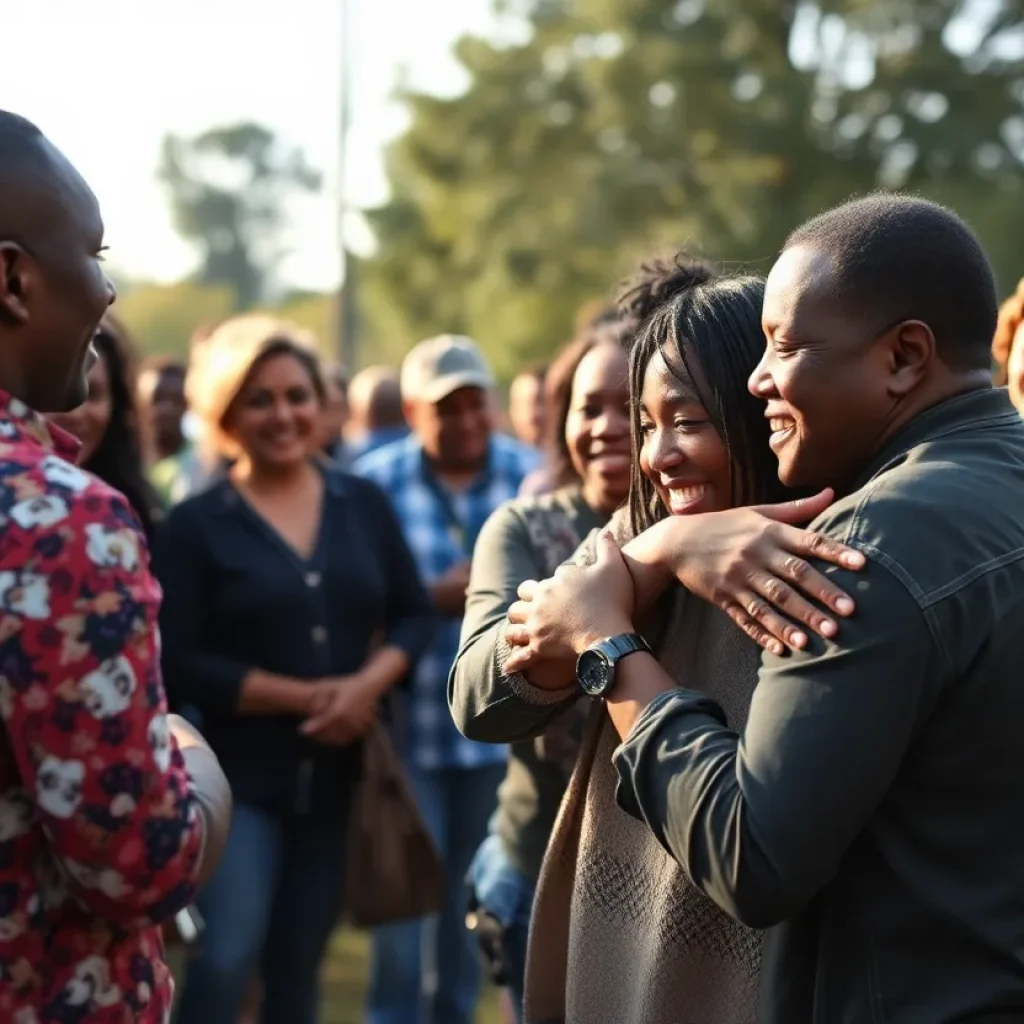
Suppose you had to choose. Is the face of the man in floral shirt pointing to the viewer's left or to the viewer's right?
to the viewer's right

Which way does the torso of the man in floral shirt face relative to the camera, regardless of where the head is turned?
to the viewer's right

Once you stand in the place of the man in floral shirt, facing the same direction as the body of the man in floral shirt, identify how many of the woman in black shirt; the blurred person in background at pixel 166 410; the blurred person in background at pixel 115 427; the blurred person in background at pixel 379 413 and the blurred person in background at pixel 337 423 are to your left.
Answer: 5

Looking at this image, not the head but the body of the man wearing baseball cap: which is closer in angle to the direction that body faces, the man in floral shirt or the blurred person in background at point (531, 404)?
the man in floral shirt

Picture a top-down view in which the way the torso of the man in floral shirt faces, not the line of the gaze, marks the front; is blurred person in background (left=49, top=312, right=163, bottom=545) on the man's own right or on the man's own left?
on the man's own left

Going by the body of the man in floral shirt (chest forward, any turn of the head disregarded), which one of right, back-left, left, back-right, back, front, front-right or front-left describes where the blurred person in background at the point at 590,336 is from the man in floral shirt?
front-left

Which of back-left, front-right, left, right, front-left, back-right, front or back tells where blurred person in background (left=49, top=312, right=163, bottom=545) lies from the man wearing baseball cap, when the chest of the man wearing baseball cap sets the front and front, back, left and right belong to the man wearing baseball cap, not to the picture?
front-right

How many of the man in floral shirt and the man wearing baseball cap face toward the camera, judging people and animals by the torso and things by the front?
1

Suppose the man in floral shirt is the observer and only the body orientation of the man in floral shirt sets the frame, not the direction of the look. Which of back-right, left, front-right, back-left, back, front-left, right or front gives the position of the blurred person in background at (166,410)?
left

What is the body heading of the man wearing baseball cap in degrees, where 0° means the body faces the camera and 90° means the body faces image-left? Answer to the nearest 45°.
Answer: approximately 0°

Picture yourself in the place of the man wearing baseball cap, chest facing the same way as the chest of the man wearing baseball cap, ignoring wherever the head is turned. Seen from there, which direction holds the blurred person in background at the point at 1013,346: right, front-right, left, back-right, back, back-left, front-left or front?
front-left

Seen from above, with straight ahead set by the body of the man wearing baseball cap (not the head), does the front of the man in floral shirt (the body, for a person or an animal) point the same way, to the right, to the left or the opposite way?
to the left
